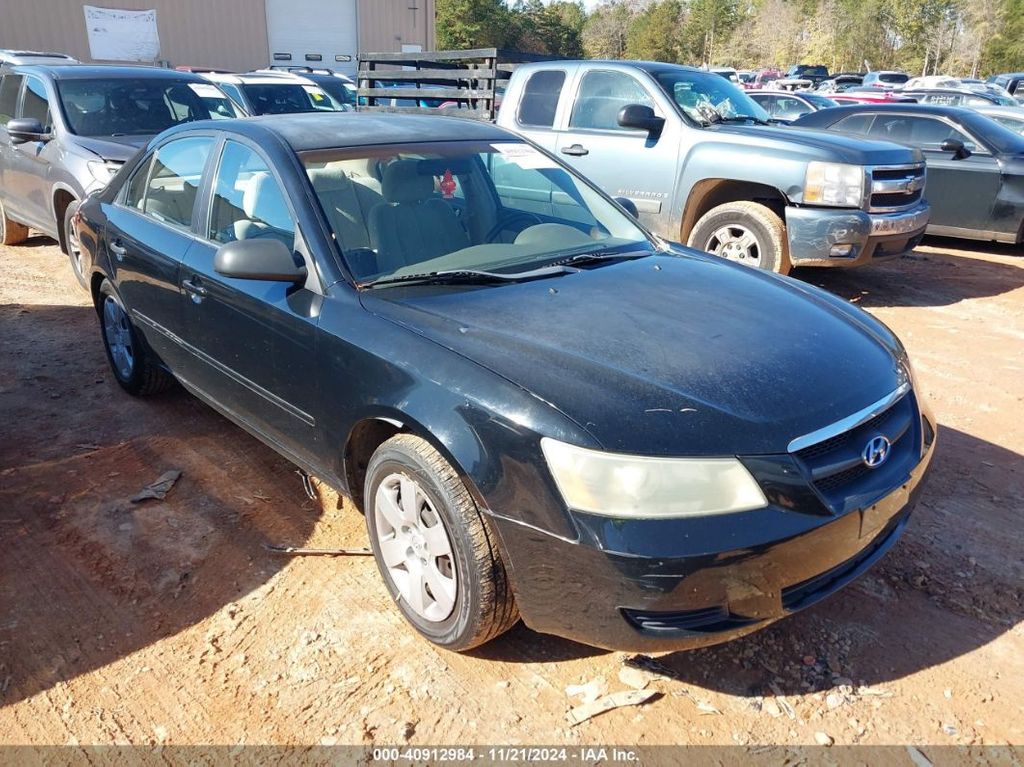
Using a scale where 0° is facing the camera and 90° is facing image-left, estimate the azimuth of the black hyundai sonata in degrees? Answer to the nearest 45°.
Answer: approximately 315°

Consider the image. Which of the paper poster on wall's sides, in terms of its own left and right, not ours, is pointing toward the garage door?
left

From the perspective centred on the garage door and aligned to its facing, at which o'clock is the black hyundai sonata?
The black hyundai sonata is roughly at 12 o'clock from the garage door.

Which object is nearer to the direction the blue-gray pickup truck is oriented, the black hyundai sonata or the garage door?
the black hyundai sonata

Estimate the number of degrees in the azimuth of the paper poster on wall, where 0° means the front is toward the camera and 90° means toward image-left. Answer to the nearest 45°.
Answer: approximately 0°

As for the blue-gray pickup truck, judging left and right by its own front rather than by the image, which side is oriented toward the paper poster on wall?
back

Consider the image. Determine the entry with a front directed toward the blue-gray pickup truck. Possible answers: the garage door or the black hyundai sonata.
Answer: the garage door

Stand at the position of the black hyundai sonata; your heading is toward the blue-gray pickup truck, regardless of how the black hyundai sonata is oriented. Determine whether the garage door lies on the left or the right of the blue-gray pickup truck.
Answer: left

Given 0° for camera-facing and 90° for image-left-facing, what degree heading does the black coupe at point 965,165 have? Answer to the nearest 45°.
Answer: approximately 315°

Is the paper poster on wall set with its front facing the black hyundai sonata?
yes

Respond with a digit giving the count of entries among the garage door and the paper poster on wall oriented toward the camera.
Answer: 2

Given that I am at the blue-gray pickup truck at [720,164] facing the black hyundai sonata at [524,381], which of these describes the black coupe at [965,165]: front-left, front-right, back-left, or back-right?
back-left

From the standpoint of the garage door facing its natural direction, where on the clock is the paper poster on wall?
The paper poster on wall is roughly at 2 o'clock from the garage door.
